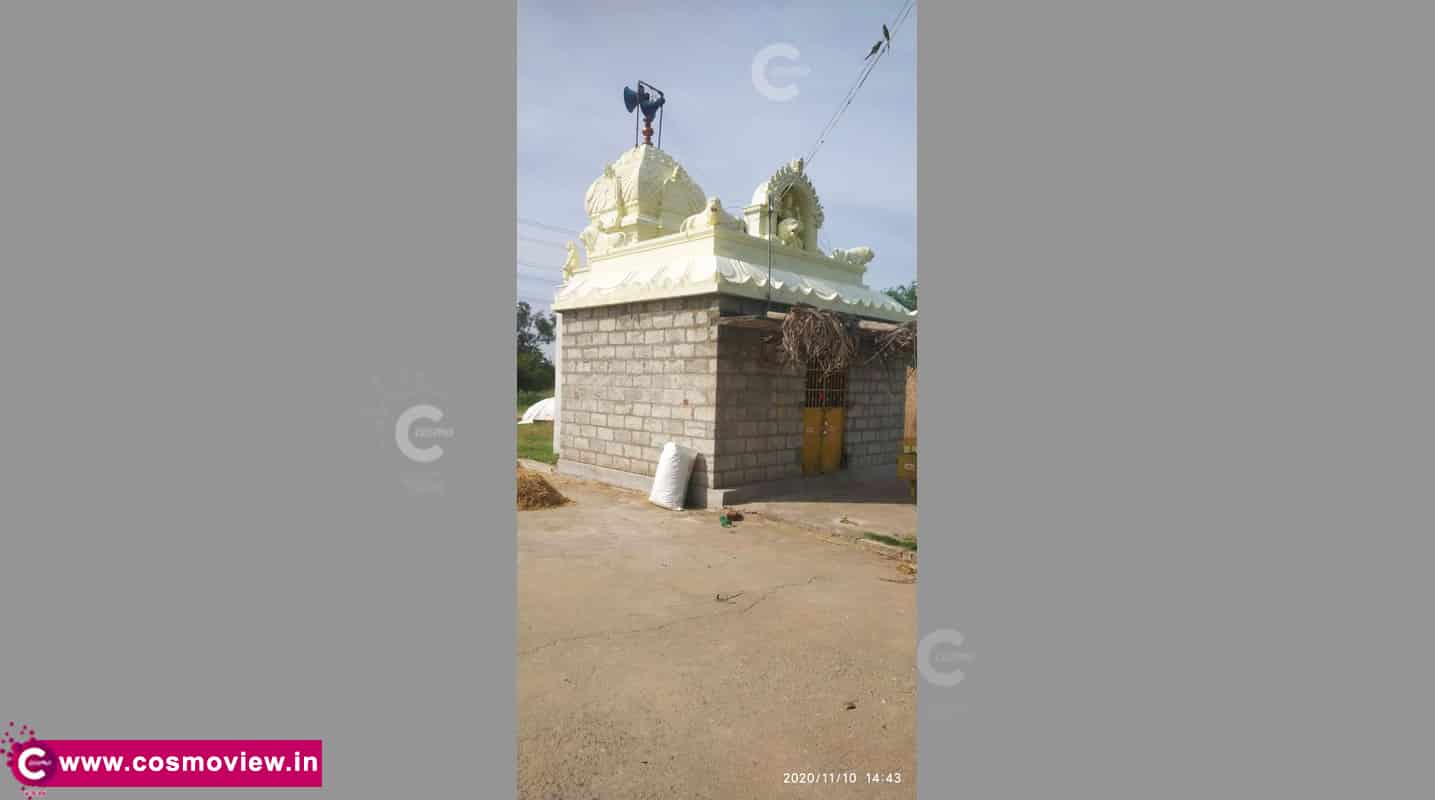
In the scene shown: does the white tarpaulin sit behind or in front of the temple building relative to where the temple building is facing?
behind

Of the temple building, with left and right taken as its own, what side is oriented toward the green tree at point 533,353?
back

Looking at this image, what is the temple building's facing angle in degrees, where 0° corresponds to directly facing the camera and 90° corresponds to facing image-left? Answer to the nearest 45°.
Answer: approximately 315°
